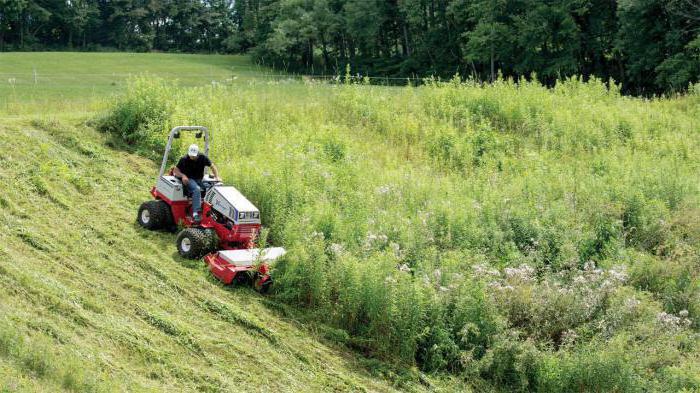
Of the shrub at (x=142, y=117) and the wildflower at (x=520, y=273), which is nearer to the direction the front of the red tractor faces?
the wildflower

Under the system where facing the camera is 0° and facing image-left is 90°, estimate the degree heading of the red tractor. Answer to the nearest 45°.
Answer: approximately 315°

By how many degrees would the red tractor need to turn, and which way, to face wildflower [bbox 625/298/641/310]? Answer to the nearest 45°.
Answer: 0° — it already faces it

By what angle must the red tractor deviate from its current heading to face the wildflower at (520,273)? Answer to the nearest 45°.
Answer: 0° — it already faces it

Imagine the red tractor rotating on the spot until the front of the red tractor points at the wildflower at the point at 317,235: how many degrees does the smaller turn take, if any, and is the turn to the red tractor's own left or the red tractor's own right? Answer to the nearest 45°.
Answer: approximately 45° to the red tractor's own left

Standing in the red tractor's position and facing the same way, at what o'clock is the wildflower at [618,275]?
The wildflower is roughly at 11 o'clock from the red tractor.

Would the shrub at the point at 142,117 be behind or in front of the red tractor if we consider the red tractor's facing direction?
behind

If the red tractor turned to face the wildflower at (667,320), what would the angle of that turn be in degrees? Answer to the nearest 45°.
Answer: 0° — it already faces it

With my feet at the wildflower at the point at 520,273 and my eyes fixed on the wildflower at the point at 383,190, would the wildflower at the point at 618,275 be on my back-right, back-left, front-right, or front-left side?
back-right

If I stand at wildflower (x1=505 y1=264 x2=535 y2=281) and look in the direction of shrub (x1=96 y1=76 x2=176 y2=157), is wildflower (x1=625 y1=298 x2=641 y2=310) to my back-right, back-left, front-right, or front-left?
back-right
